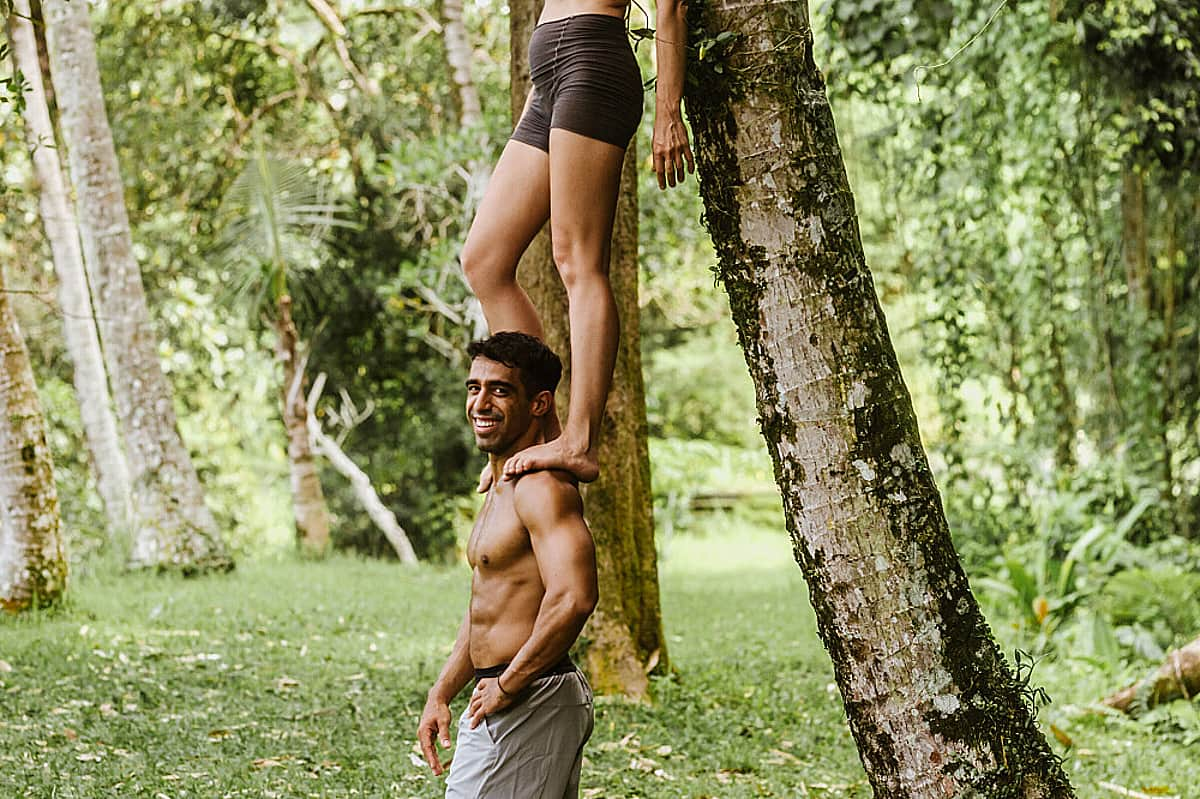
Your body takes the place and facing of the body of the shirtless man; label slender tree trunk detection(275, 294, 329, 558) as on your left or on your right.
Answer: on your right

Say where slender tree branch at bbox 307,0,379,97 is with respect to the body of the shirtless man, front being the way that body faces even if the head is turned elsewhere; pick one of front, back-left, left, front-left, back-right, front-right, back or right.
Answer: back-right

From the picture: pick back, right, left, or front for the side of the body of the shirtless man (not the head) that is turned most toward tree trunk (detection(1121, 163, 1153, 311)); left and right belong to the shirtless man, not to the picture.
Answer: back

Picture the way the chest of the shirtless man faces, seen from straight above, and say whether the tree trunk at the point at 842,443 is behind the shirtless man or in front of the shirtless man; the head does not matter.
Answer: behind

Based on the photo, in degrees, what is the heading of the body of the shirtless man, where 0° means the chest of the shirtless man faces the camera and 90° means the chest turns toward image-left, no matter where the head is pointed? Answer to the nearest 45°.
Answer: approximately 45°

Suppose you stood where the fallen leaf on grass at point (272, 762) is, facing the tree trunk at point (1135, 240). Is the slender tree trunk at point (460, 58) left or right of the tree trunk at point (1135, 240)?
left

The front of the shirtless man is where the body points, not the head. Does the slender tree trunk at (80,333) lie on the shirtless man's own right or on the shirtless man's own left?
on the shirtless man's own right
